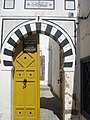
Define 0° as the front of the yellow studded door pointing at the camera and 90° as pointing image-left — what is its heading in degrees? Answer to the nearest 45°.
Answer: approximately 0°

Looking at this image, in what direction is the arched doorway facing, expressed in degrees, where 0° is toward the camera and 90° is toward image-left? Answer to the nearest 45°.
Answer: approximately 0°
